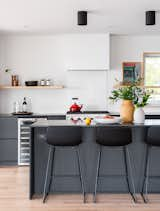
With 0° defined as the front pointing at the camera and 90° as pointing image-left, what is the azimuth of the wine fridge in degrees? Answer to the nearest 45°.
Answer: approximately 0°

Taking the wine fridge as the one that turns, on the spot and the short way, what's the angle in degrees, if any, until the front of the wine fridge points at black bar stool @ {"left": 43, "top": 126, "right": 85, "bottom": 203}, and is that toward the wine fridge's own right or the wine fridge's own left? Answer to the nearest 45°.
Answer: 0° — it already faces it

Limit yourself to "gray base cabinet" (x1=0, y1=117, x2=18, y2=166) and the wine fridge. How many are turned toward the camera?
2

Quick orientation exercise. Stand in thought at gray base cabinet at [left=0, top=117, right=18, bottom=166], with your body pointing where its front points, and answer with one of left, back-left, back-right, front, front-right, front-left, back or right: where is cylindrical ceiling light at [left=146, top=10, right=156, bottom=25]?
front-left

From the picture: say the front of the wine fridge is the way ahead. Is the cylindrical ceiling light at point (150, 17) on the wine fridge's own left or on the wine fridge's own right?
on the wine fridge's own left
